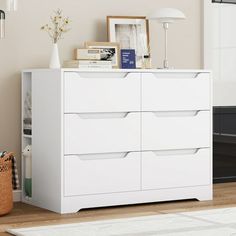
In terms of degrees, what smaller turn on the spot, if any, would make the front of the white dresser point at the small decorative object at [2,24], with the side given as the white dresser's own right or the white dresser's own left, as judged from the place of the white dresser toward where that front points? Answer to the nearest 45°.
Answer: approximately 135° to the white dresser's own right

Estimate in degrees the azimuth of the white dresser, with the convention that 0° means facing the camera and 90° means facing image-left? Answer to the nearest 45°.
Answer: approximately 315°

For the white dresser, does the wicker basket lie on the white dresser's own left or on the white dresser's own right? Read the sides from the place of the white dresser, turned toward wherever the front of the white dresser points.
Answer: on the white dresser's own right
